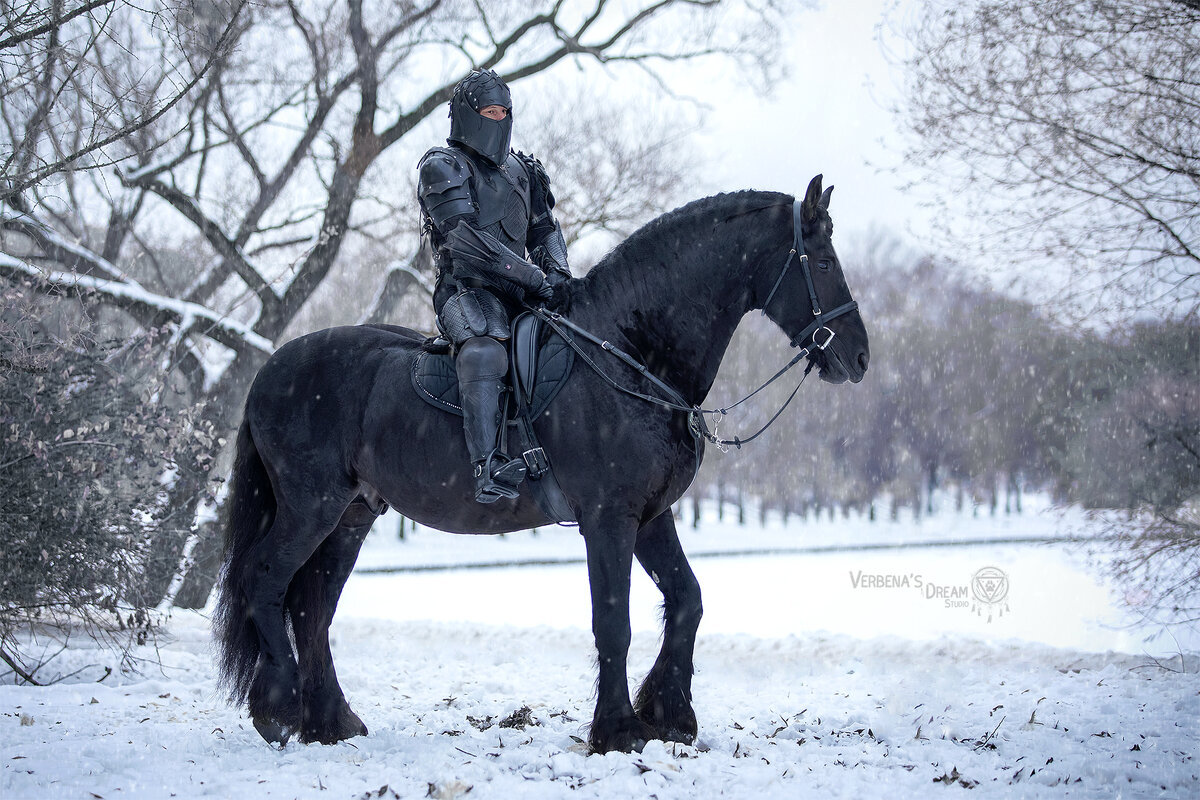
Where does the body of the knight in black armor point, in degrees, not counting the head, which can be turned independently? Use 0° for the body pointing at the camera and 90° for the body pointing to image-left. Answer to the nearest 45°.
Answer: approximately 315°

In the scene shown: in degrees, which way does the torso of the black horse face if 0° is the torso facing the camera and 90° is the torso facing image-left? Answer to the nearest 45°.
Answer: approximately 270°
